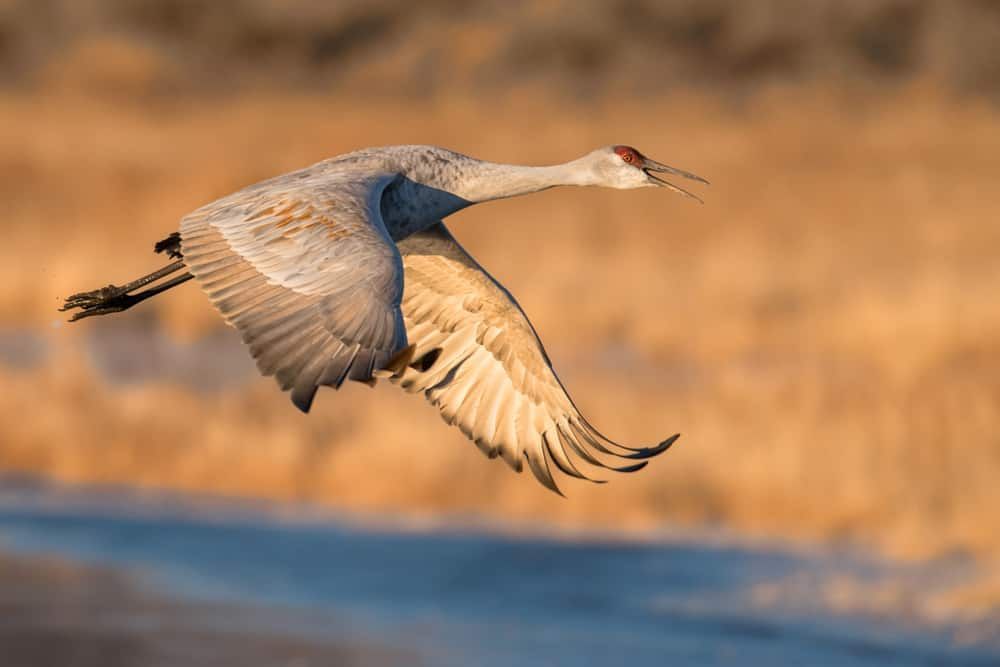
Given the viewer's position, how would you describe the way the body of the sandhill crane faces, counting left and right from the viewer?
facing to the right of the viewer
